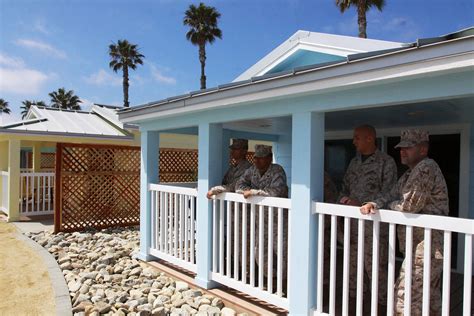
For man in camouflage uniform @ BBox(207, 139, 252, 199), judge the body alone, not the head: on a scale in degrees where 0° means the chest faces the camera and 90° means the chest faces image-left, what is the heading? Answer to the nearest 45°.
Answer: approximately 45°

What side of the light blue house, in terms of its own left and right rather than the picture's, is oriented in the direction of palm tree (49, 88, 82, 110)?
right

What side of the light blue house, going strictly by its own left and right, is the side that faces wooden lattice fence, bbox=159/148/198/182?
right

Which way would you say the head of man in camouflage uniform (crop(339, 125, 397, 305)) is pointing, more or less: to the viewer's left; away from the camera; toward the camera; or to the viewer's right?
to the viewer's left

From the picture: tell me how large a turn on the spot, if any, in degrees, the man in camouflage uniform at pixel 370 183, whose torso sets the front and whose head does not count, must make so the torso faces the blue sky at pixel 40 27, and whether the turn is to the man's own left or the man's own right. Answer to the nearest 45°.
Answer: approximately 45° to the man's own right

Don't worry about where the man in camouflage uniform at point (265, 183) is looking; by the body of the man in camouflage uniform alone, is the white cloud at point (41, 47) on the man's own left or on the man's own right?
on the man's own right

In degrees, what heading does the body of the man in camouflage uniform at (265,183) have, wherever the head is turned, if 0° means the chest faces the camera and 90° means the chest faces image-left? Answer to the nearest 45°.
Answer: approximately 45°

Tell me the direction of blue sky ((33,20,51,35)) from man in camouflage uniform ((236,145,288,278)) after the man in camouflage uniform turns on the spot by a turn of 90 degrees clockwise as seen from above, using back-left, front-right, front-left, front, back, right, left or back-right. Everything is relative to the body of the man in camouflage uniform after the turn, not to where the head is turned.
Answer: front

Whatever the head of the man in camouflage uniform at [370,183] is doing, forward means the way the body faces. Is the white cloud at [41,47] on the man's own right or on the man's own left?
on the man's own right
